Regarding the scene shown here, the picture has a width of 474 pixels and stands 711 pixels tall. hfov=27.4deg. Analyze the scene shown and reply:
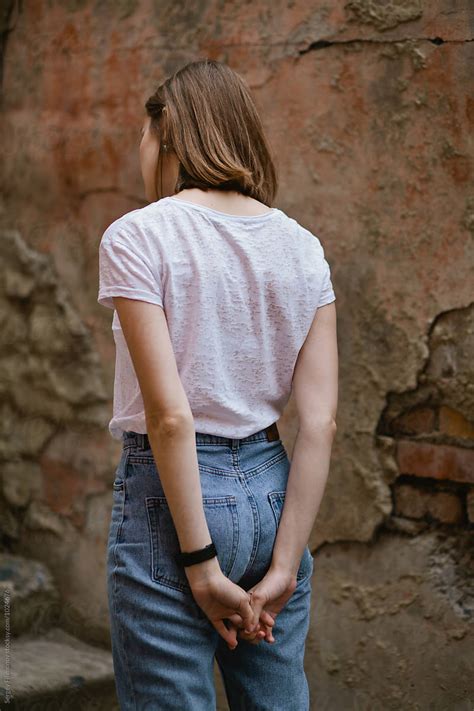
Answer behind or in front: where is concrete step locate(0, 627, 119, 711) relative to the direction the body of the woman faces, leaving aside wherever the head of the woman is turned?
in front

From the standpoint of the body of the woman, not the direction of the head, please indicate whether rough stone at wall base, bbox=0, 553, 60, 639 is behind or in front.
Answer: in front

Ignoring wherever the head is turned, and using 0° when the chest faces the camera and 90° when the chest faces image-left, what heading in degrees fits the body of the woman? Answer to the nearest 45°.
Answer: approximately 135°

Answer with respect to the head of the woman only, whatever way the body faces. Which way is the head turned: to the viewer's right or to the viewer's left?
to the viewer's left
